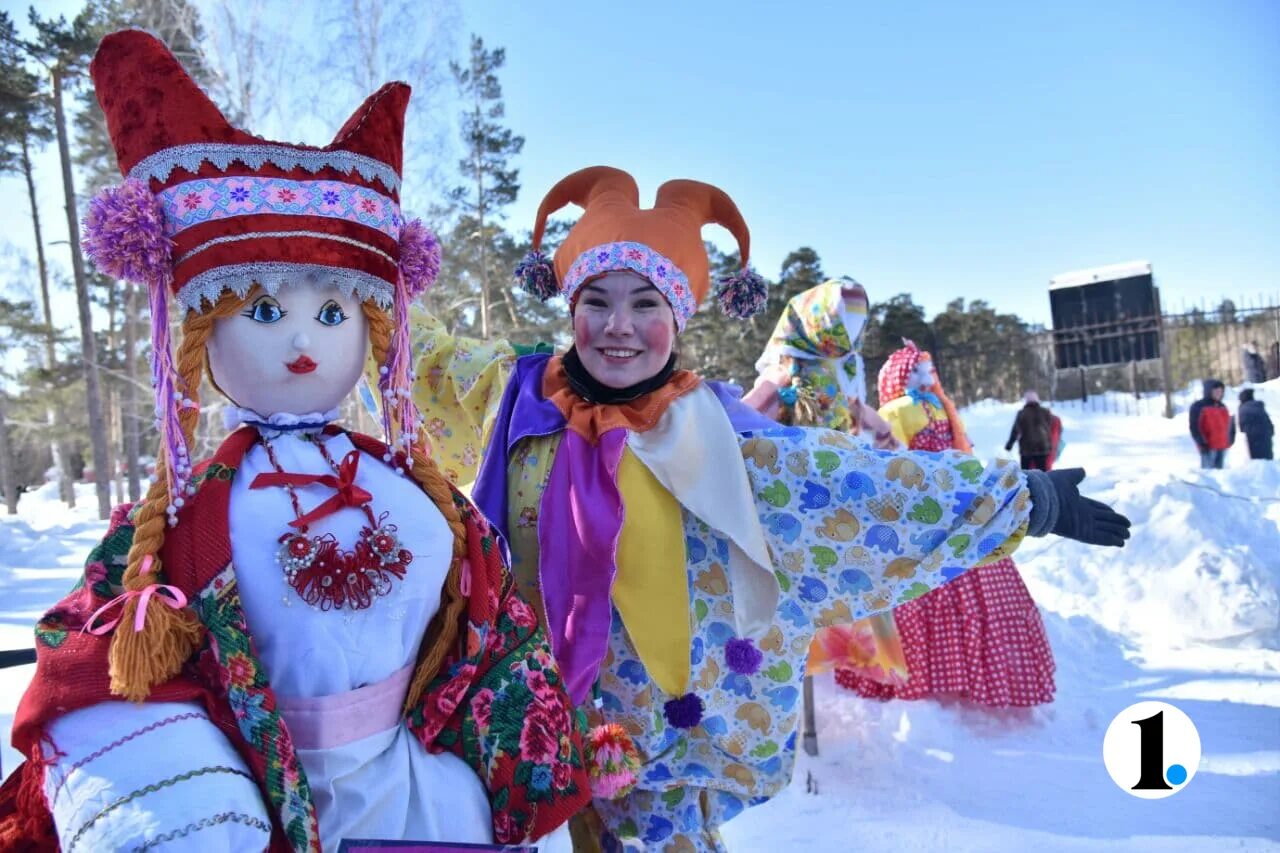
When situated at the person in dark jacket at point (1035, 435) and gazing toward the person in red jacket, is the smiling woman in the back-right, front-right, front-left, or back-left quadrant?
back-right

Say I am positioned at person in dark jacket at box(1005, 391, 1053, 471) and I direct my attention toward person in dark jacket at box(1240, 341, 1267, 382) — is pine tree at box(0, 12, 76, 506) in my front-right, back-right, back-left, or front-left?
back-left

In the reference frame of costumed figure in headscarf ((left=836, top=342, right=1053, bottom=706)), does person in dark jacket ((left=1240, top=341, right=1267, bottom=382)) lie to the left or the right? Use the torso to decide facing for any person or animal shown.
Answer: on its left

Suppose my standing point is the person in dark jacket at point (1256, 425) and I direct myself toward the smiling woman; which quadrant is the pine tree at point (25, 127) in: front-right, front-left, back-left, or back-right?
front-right

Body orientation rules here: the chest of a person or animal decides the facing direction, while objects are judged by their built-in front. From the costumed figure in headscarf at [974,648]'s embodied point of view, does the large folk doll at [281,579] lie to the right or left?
on its right

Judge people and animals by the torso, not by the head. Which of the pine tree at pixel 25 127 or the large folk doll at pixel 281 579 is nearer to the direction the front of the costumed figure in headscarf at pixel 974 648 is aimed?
the large folk doll

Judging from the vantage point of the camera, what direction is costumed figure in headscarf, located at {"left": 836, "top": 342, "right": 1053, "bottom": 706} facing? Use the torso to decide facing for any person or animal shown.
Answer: facing the viewer and to the right of the viewer

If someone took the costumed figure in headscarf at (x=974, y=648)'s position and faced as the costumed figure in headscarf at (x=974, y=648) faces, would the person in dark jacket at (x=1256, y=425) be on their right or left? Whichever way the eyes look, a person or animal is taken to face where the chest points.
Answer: on their left

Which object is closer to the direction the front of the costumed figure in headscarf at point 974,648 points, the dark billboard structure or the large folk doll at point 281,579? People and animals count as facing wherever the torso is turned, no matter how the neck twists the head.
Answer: the large folk doll

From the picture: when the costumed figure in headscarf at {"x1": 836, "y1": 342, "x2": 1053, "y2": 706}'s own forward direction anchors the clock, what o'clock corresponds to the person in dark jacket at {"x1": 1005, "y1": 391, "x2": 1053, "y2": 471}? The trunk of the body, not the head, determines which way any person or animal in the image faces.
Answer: The person in dark jacket is roughly at 8 o'clock from the costumed figure in headscarf.

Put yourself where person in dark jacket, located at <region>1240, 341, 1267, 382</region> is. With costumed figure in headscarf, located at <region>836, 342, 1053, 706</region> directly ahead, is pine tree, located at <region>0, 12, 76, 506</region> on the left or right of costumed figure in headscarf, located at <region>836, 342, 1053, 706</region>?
right
